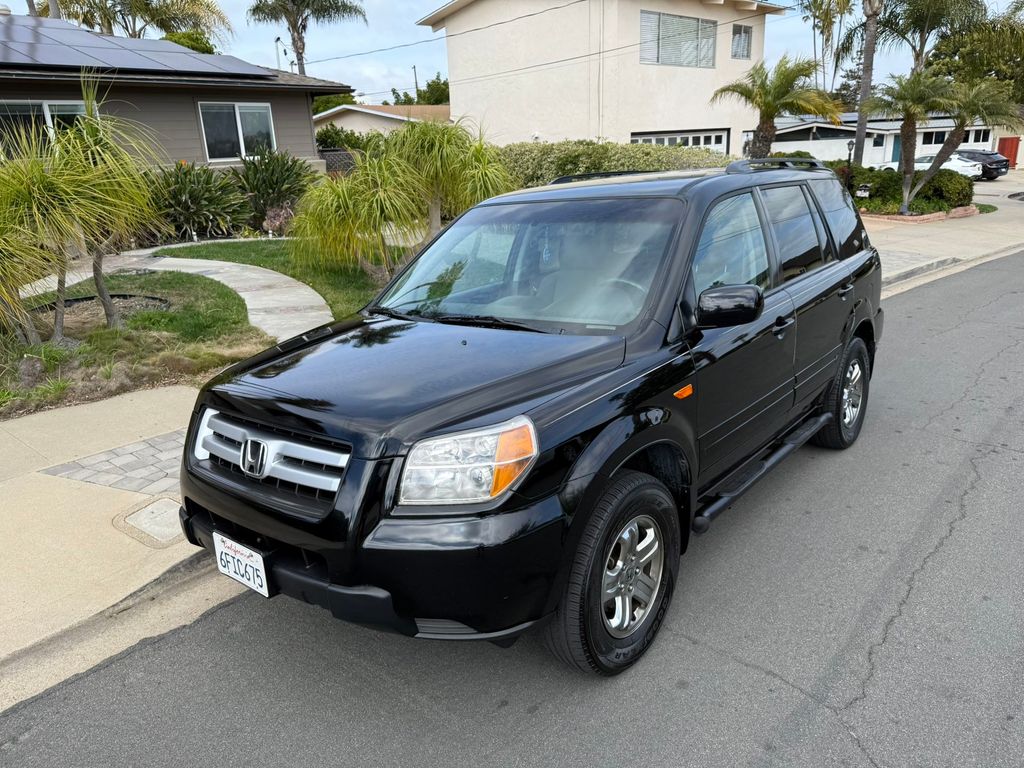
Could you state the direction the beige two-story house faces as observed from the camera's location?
facing the viewer and to the right of the viewer

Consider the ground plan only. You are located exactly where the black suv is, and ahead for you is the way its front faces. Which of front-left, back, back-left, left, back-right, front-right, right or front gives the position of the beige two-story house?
back-right

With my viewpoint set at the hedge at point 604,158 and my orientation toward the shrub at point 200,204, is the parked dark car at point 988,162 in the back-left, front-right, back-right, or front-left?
back-right

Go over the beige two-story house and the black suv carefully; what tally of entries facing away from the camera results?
0

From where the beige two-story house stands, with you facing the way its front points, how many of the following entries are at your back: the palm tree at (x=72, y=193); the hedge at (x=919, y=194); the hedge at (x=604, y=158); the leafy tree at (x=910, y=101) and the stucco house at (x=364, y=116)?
1

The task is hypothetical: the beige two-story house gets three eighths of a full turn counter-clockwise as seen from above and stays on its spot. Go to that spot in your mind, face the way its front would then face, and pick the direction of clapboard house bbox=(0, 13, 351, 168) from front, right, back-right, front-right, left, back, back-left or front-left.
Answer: back-left

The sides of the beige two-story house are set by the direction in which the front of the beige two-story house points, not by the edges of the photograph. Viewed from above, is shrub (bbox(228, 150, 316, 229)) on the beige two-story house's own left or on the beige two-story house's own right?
on the beige two-story house's own right

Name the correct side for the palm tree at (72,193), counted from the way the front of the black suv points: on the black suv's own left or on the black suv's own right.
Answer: on the black suv's own right

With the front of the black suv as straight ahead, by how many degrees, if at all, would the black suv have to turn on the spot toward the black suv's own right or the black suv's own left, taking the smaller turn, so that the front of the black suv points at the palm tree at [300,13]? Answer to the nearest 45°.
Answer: approximately 135° to the black suv's own right

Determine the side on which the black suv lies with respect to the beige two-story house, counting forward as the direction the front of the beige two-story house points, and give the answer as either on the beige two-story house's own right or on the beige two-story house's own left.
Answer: on the beige two-story house's own right

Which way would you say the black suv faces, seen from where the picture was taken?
facing the viewer and to the left of the viewer
